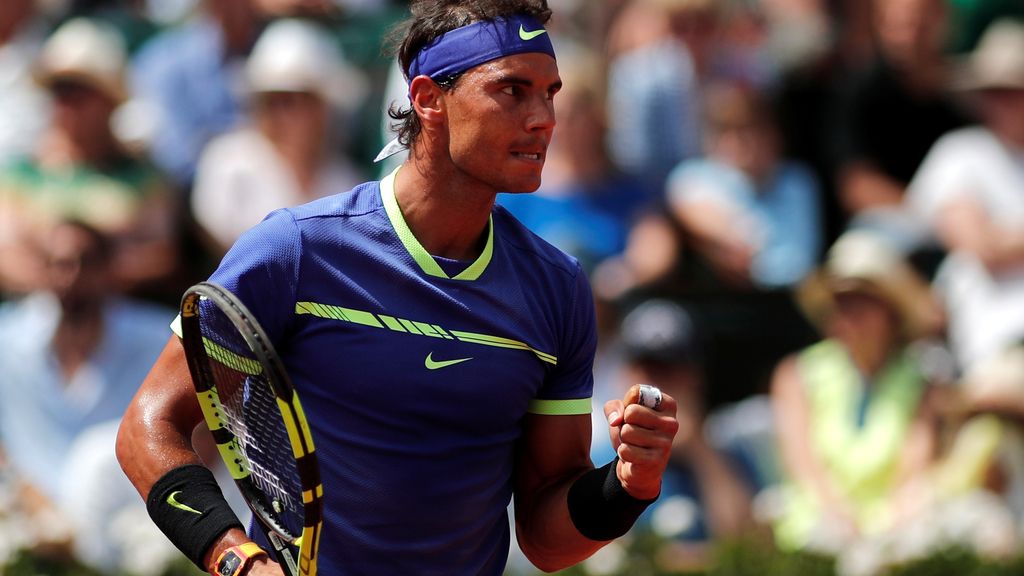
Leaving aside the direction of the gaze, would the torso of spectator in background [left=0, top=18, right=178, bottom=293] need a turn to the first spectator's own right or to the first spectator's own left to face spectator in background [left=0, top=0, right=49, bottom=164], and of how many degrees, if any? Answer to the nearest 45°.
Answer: approximately 135° to the first spectator's own right

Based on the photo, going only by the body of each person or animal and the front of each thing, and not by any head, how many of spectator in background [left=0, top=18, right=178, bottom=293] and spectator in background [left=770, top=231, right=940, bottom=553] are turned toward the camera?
2

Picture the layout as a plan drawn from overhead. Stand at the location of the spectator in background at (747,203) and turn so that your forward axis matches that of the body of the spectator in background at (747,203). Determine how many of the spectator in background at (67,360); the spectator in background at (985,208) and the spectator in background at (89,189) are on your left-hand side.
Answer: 1

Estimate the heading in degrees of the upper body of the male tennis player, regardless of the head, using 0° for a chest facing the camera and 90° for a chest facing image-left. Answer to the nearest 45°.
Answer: approximately 315°

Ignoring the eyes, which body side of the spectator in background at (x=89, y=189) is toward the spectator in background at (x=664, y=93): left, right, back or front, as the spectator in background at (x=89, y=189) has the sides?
left

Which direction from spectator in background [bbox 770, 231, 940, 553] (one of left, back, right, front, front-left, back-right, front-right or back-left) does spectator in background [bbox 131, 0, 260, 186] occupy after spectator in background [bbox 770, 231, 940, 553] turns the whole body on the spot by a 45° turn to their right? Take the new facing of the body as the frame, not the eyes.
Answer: front-right
